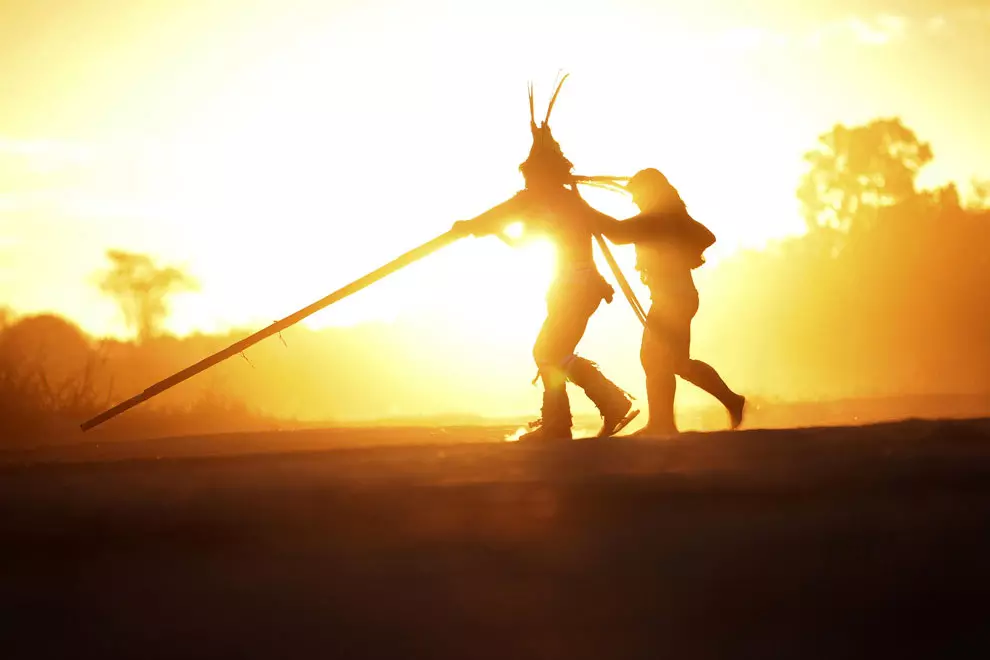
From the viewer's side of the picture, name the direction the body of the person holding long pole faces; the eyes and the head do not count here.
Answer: to the viewer's left

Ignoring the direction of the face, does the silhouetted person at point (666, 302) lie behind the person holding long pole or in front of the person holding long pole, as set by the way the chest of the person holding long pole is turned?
behind

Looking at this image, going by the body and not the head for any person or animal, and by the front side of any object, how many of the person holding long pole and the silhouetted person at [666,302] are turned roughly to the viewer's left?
2

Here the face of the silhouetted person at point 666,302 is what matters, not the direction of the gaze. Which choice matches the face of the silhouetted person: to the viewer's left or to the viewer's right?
to the viewer's left

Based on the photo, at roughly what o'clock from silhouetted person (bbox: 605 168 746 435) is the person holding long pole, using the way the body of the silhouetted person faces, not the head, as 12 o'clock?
The person holding long pole is roughly at 11 o'clock from the silhouetted person.

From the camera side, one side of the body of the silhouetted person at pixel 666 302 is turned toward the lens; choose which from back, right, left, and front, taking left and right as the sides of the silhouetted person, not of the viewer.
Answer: left
